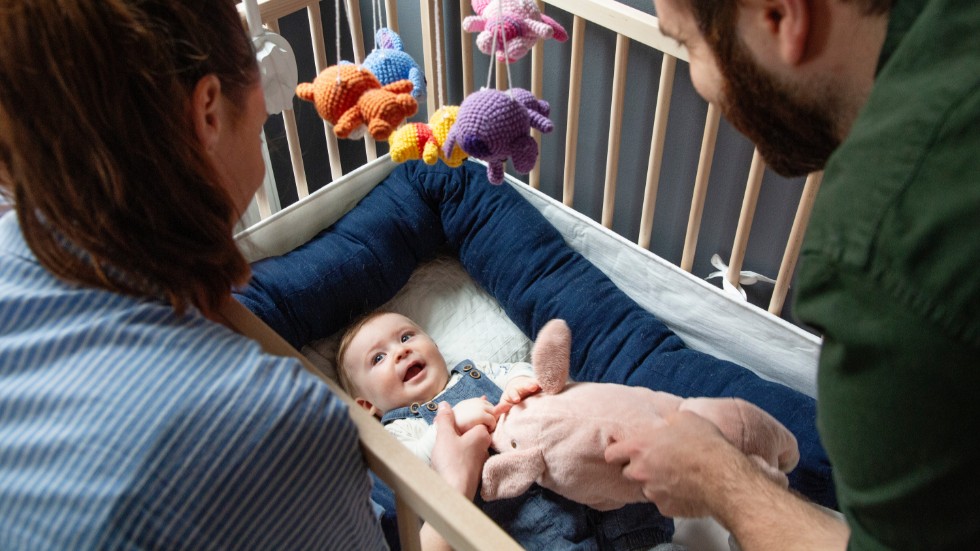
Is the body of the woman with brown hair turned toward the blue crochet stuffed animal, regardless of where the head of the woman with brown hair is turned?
yes

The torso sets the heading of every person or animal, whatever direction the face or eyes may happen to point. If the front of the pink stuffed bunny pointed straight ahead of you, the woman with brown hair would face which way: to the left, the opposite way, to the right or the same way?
to the right

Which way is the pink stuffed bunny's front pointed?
to the viewer's left

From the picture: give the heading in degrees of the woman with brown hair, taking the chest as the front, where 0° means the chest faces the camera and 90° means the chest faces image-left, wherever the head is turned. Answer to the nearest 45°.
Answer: approximately 225°

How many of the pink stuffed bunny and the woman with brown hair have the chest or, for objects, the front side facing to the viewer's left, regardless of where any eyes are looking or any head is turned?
1

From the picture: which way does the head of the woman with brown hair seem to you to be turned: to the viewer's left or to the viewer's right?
to the viewer's right
